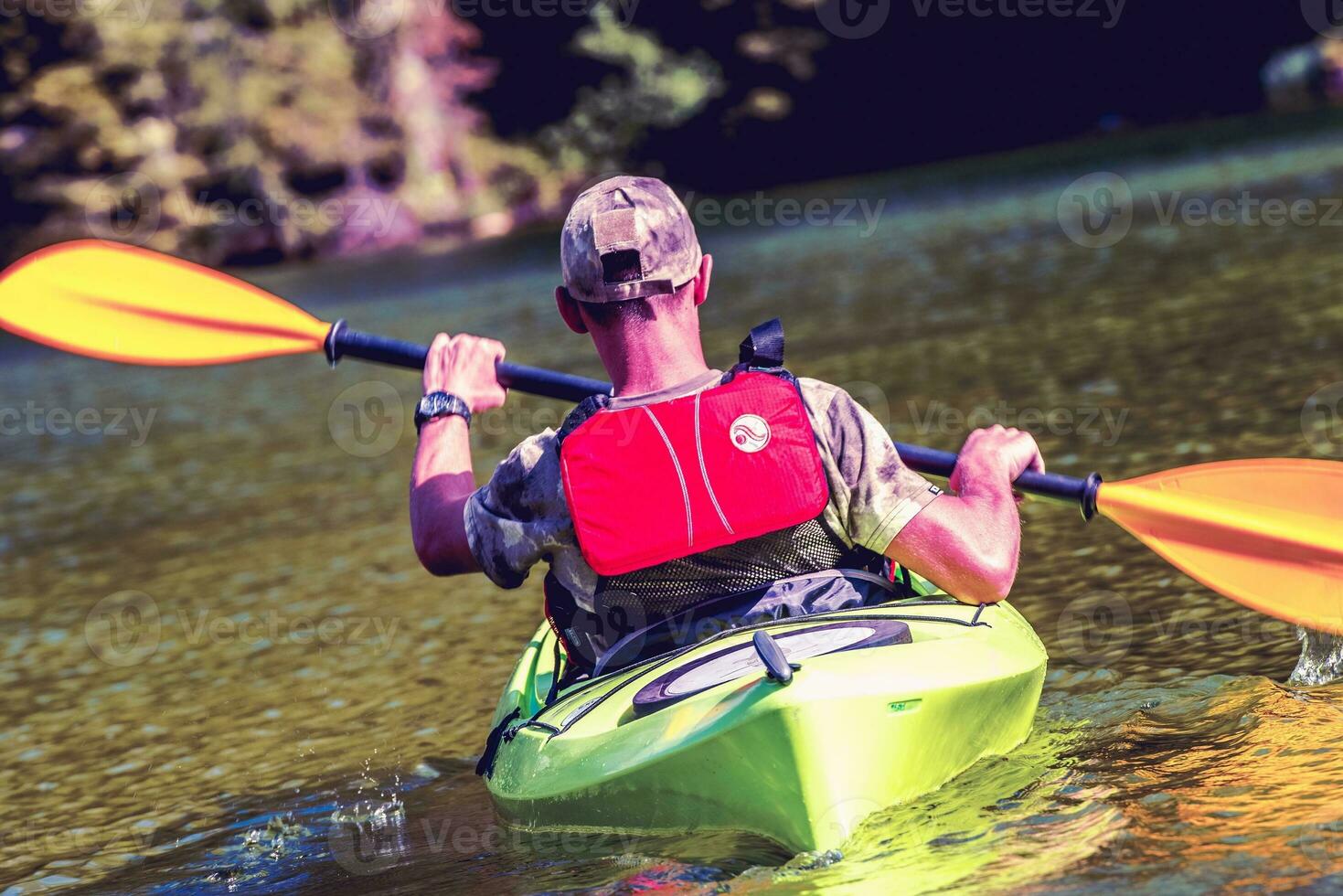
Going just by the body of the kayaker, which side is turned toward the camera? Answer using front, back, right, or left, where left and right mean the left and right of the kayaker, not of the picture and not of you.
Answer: back

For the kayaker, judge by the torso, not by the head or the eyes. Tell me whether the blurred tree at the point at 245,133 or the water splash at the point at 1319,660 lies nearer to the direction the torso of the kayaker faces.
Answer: the blurred tree

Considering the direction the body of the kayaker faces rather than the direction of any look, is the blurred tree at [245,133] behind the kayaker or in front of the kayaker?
in front

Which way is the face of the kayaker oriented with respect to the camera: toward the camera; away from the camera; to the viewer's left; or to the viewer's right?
away from the camera

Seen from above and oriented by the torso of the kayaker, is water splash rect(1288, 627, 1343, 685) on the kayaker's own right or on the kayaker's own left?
on the kayaker's own right
